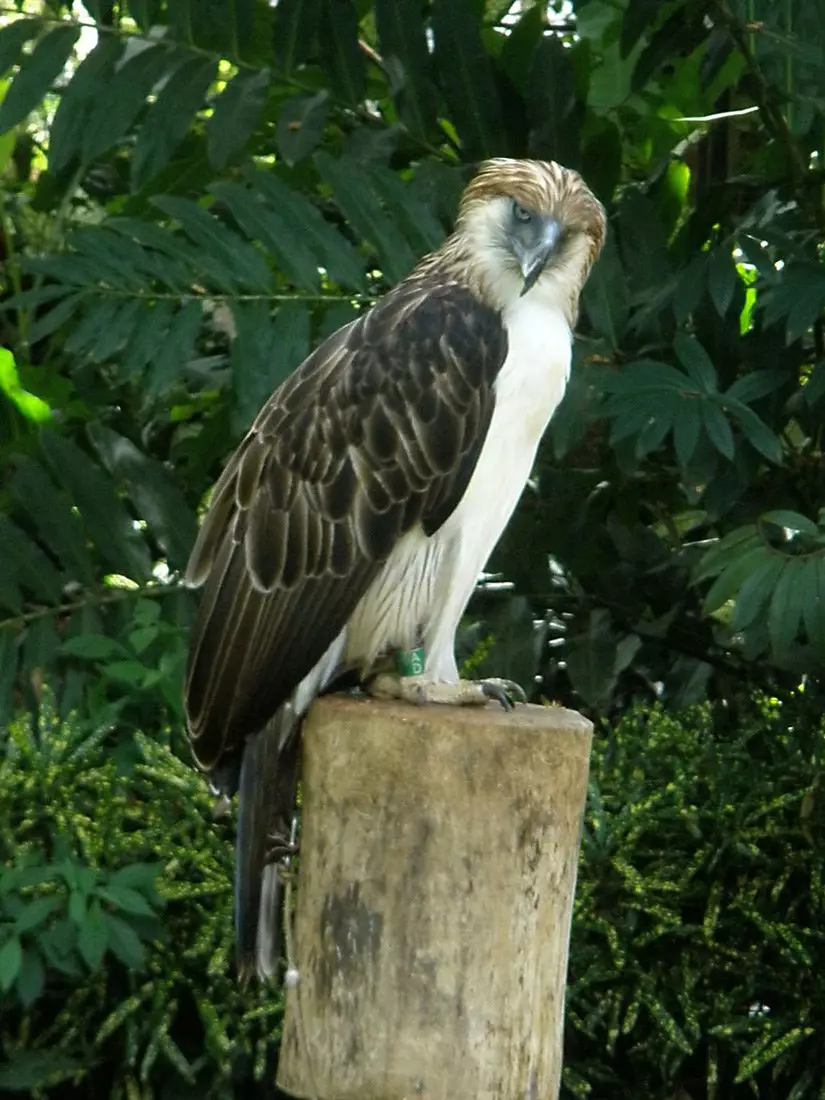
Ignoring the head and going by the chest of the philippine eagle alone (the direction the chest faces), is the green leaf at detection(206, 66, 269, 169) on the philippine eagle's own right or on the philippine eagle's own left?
on the philippine eagle's own left

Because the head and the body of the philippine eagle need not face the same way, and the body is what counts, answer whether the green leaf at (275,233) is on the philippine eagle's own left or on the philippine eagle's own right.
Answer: on the philippine eagle's own left

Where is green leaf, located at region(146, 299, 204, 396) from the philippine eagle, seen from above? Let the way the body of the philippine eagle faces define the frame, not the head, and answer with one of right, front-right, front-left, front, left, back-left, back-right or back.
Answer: back-left

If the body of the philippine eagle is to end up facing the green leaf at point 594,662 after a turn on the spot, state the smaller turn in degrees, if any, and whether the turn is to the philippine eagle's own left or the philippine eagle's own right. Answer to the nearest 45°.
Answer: approximately 45° to the philippine eagle's own left

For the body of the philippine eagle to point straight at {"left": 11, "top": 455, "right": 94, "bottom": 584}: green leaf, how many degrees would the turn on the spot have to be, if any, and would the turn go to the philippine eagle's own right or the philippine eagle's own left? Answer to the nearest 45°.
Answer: approximately 135° to the philippine eagle's own left

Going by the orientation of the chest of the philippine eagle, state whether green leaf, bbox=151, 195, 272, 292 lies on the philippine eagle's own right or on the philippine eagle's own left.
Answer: on the philippine eagle's own left

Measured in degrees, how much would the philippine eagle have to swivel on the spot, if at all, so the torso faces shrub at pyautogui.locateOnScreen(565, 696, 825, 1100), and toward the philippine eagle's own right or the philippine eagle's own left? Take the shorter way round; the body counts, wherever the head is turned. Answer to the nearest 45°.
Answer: approximately 45° to the philippine eagle's own left

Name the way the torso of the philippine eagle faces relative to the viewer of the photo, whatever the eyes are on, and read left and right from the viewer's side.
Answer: facing to the right of the viewer

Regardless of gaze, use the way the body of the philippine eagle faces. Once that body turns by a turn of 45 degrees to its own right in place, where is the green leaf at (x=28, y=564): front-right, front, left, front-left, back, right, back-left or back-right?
back

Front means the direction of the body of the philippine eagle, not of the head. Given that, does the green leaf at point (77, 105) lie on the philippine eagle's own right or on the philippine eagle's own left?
on the philippine eagle's own left

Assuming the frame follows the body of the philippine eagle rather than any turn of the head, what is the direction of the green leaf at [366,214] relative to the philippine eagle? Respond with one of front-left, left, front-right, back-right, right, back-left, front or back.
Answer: left
